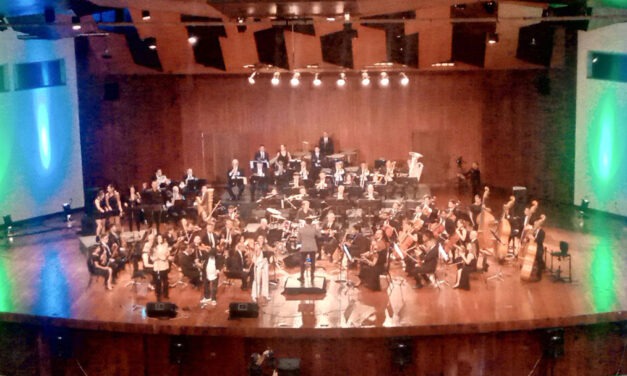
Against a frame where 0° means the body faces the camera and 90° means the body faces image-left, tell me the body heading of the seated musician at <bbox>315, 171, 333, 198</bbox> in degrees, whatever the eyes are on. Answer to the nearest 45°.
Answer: approximately 0°

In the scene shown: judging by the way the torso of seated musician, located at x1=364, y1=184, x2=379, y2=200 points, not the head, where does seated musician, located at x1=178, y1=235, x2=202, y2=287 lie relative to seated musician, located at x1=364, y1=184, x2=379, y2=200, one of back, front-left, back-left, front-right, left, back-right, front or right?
front-right

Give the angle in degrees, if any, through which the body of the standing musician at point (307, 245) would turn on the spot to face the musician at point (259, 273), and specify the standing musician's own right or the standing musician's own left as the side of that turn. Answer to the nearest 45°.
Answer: approximately 90° to the standing musician's own left

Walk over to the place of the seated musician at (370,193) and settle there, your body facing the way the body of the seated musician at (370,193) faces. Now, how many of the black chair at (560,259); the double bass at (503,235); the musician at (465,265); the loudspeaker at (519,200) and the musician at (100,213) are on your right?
1

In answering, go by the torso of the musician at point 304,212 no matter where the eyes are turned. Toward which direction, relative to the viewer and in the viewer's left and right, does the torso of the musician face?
facing the viewer

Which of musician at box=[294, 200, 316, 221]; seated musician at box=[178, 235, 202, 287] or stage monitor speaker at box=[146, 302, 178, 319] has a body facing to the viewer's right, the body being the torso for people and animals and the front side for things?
the seated musician

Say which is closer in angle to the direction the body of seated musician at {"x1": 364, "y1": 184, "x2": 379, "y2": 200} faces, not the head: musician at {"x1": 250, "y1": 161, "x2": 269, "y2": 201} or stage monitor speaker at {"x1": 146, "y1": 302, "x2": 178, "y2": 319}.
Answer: the stage monitor speaker

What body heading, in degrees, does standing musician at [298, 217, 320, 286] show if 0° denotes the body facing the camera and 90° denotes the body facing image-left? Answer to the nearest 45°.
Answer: approximately 180°

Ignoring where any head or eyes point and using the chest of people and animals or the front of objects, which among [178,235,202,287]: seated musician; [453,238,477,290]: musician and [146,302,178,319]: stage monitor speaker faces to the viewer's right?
the seated musician

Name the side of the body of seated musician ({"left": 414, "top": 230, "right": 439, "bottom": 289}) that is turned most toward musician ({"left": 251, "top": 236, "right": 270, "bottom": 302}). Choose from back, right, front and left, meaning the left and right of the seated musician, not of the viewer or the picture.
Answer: front

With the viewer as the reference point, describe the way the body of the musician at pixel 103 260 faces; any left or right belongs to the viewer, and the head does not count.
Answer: facing to the right of the viewer

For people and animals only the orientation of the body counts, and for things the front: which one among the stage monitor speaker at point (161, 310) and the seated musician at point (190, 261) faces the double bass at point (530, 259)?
the seated musician

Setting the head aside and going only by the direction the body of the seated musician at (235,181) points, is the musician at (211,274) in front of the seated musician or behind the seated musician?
in front

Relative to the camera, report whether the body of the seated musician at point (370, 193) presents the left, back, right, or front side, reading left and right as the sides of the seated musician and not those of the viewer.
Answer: front

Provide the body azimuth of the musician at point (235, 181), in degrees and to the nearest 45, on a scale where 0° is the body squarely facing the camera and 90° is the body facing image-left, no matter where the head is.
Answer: approximately 0°
